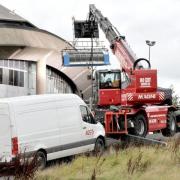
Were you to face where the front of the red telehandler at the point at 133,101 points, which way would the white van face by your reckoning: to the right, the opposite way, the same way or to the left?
the opposite way

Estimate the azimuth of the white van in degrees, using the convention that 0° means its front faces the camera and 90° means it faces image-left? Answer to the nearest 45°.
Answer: approximately 225°

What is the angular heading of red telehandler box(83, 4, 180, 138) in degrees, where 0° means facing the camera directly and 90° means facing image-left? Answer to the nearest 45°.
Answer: approximately 45°
